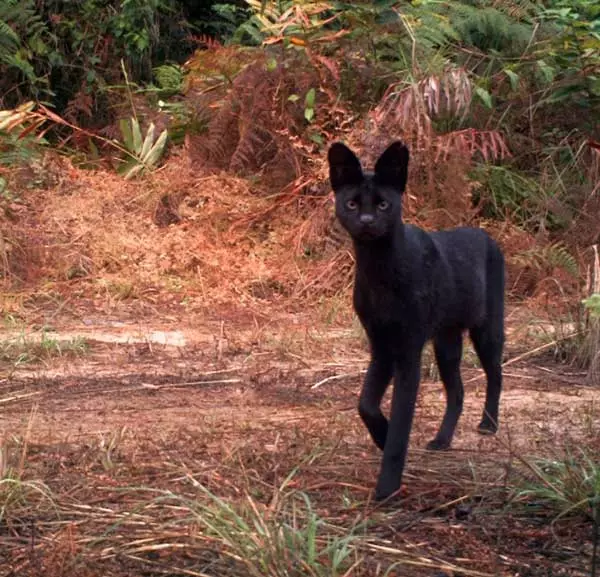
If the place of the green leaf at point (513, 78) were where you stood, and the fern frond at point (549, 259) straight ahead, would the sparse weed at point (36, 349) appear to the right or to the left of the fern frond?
right

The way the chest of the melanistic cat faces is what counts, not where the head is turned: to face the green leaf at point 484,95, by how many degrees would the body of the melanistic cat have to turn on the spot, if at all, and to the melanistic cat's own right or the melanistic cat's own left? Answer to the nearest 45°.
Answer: approximately 135° to the melanistic cat's own right

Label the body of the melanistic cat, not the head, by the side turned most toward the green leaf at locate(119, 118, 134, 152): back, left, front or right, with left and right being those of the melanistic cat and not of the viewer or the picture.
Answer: right

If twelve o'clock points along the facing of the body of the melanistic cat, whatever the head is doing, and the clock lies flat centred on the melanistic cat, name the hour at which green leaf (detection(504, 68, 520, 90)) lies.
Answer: The green leaf is roughly at 5 o'clock from the melanistic cat.

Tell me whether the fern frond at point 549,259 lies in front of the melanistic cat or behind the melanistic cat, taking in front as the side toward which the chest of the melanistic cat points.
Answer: behind

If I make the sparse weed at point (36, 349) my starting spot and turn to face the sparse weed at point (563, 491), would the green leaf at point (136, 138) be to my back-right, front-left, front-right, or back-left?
back-left

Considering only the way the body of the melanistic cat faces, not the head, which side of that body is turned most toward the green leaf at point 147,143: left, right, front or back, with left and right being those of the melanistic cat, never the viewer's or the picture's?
right

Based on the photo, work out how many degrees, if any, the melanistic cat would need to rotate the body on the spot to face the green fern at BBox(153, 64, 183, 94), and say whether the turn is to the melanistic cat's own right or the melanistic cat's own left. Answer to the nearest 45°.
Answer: approximately 135° to the melanistic cat's own right

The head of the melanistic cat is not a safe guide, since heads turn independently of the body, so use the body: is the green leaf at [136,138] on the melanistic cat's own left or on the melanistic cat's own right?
on the melanistic cat's own right

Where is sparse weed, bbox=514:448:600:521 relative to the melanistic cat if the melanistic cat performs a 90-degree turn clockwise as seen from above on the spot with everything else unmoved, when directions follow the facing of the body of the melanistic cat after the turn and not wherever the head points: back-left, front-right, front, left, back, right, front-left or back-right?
back

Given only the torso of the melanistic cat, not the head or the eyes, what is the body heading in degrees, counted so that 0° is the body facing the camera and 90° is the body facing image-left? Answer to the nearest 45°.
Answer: approximately 45°

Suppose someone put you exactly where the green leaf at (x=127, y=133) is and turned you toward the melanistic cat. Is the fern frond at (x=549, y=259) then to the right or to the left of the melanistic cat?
left

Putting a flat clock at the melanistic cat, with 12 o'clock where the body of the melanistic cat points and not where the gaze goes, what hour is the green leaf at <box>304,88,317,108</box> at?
The green leaf is roughly at 4 o'clock from the melanistic cat.
